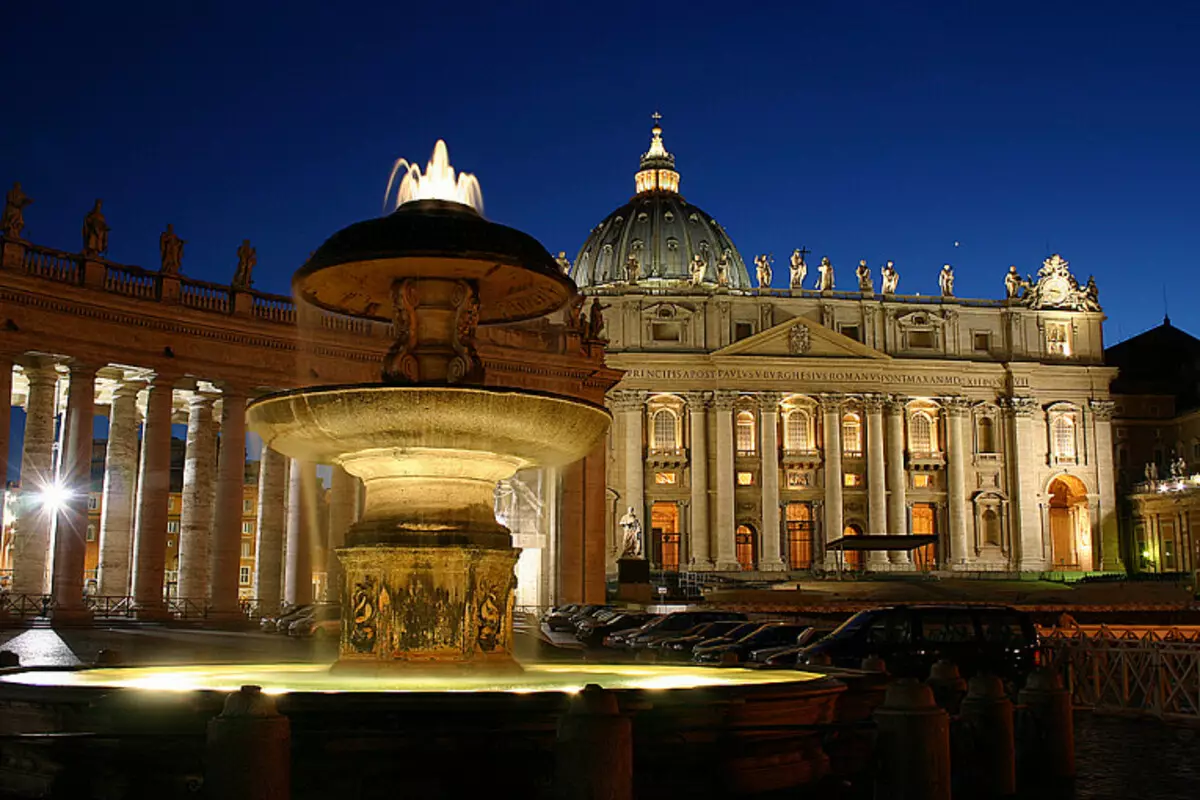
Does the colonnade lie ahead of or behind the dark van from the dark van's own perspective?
ahead

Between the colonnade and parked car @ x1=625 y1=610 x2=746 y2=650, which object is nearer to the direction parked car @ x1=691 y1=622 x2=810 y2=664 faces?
the colonnade

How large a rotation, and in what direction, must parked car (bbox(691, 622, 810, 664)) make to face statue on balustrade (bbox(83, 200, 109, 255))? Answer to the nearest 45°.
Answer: approximately 45° to its right

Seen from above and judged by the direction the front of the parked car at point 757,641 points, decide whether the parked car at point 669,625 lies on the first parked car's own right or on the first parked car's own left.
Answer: on the first parked car's own right

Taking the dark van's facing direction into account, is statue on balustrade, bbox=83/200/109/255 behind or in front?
in front

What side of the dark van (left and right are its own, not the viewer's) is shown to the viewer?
left

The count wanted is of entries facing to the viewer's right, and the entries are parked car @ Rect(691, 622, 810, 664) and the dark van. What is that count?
0

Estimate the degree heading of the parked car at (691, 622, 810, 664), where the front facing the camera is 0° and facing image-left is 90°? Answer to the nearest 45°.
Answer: approximately 45°

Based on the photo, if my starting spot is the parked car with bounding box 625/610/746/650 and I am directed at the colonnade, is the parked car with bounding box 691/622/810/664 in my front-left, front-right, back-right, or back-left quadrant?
back-left

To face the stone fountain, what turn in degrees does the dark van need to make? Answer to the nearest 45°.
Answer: approximately 45° to its left

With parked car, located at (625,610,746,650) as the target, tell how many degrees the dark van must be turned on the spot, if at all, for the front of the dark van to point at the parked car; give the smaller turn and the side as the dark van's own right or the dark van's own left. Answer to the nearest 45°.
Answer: approximately 45° to the dark van's own right
